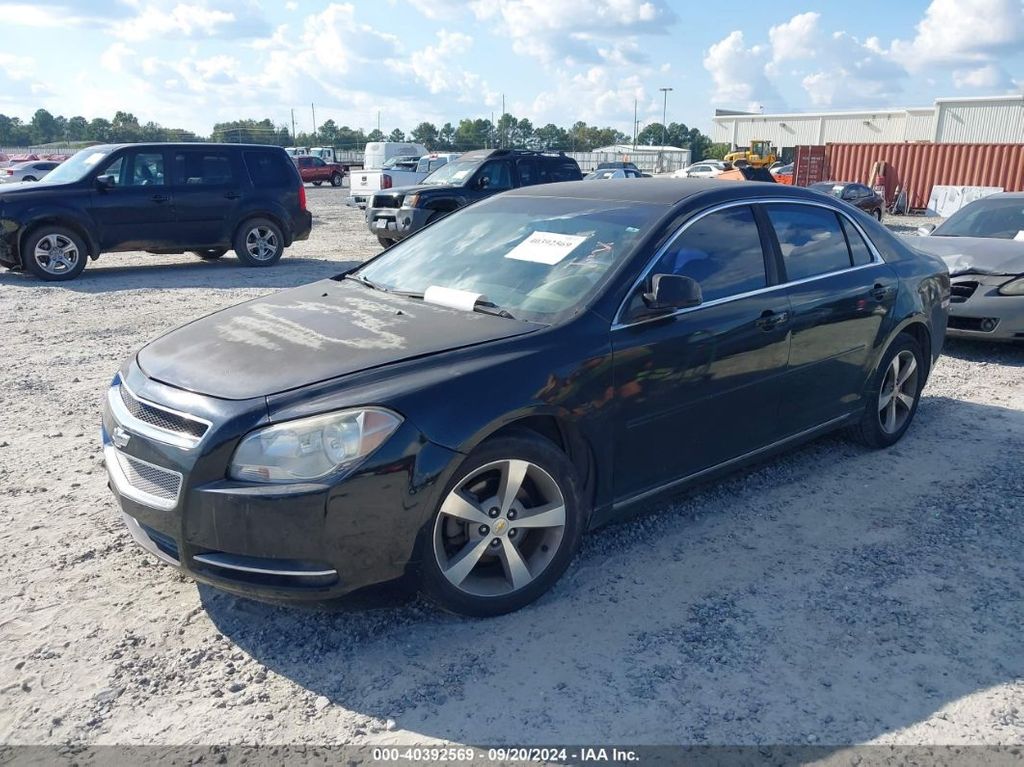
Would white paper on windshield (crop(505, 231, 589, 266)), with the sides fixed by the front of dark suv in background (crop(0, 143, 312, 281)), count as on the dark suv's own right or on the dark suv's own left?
on the dark suv's own left

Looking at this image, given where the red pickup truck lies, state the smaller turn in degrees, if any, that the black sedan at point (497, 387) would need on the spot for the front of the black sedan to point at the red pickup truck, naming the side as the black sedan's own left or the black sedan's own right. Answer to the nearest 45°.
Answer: approximately 135° to the black sedan's own right

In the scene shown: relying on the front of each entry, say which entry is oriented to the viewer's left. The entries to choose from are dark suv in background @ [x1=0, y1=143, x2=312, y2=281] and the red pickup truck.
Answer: the dark suv in background

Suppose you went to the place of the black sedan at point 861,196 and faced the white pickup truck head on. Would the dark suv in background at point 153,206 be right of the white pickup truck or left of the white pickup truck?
left

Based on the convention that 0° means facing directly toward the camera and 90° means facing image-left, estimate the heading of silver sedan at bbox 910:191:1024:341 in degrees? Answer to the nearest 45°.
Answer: approximately 45°

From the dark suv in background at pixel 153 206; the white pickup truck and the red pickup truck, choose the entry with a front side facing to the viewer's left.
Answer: the dark suv in background

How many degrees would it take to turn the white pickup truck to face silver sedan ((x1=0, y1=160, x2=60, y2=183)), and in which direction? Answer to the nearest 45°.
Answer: approximately 90° to its left

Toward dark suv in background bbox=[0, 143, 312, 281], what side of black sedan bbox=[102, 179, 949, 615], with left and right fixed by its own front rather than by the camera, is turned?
right

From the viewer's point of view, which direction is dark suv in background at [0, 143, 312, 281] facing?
to the viewer's left

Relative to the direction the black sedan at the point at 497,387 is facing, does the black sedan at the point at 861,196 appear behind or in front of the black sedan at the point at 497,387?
behind

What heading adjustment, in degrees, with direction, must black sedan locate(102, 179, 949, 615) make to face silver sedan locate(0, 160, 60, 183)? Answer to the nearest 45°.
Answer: approximately 90° to its right

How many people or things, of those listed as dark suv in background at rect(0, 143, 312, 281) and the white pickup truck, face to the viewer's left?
1

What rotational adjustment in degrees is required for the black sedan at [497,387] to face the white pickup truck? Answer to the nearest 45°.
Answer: approximately 135° to its right

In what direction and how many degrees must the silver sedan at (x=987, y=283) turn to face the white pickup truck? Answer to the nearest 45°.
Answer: approximately 90° to its right
